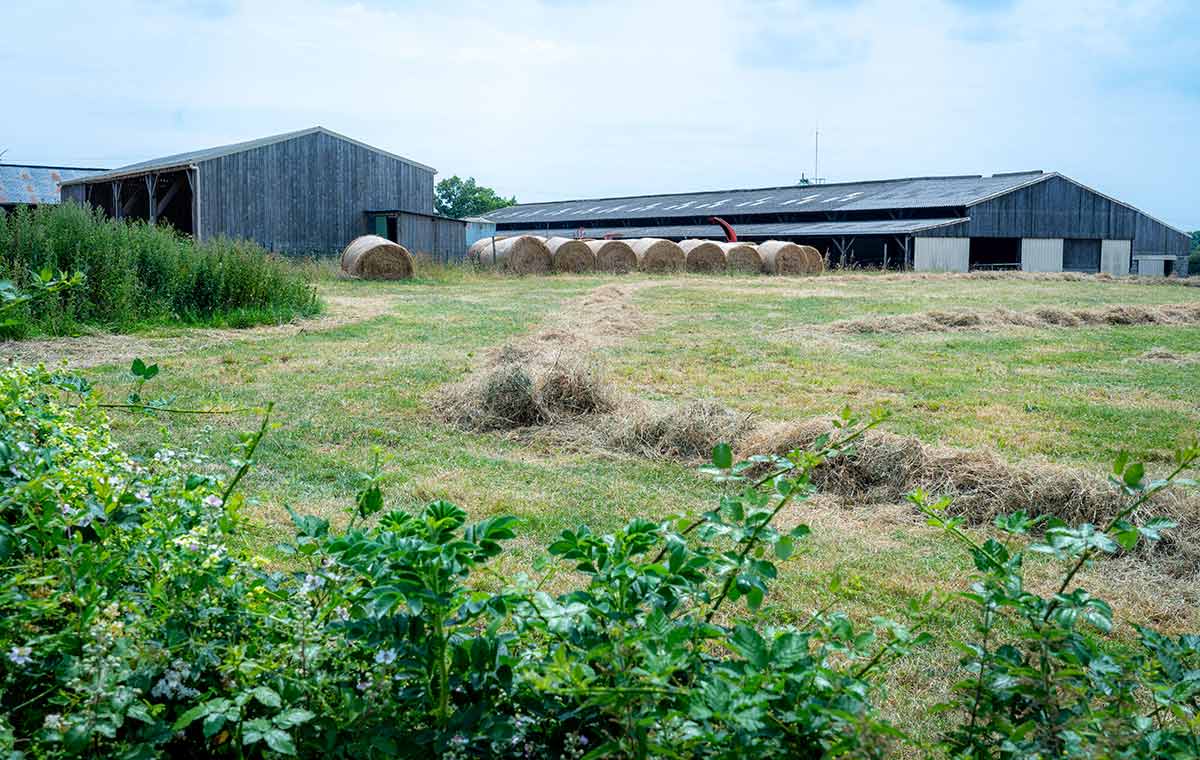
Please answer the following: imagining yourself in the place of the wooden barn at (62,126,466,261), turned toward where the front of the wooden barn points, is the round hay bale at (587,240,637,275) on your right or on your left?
on your left

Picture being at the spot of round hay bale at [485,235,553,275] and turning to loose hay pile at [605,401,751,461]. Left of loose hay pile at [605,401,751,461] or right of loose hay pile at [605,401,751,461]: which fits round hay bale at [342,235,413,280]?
right

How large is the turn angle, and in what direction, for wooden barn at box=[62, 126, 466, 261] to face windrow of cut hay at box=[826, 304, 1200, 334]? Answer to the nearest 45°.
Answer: approximately 90° to its left

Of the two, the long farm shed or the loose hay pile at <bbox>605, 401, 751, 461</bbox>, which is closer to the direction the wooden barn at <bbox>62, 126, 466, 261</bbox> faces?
the loose hay pile

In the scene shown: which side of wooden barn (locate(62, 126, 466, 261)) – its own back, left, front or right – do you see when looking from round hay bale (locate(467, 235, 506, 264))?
left

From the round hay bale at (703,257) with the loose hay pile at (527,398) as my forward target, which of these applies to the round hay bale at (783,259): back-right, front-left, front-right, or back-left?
back-left

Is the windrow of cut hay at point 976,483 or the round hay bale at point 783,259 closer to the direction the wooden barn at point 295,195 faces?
the windrow of cut hay
